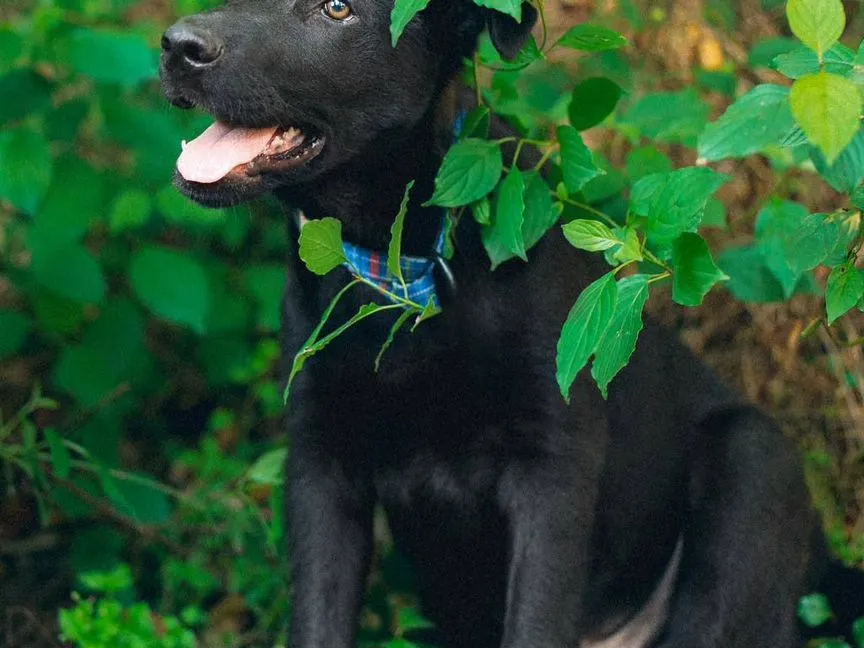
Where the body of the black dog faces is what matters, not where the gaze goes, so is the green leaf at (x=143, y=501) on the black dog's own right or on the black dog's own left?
on the black dog's own right

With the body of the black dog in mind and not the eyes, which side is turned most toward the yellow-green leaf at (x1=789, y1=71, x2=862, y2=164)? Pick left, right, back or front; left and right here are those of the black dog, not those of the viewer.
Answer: left

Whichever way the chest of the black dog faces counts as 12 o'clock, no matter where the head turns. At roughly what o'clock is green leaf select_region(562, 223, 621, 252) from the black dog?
The green leaf is roughly at 10 o'clock from the black dog.

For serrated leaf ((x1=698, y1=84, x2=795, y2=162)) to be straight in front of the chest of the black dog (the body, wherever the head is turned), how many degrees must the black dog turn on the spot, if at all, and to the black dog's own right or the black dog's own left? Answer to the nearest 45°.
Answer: approximately 90° to the black dog's own left

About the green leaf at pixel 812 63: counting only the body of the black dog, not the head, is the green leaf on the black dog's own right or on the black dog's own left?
on the black dog's own left

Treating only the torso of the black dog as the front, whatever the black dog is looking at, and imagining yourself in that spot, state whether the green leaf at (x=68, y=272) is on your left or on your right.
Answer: on your right

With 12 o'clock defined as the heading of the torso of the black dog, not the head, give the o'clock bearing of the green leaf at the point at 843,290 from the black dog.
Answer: The green leaf is roughly at 9 o'clock from the black dog.

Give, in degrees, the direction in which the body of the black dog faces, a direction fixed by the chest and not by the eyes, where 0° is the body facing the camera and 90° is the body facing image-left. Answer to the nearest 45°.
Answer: approximately 45°

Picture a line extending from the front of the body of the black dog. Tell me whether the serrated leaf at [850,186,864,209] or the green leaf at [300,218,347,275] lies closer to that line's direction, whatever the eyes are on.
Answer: the green leaf

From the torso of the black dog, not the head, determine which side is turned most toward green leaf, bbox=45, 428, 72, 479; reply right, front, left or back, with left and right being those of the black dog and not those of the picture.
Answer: right
